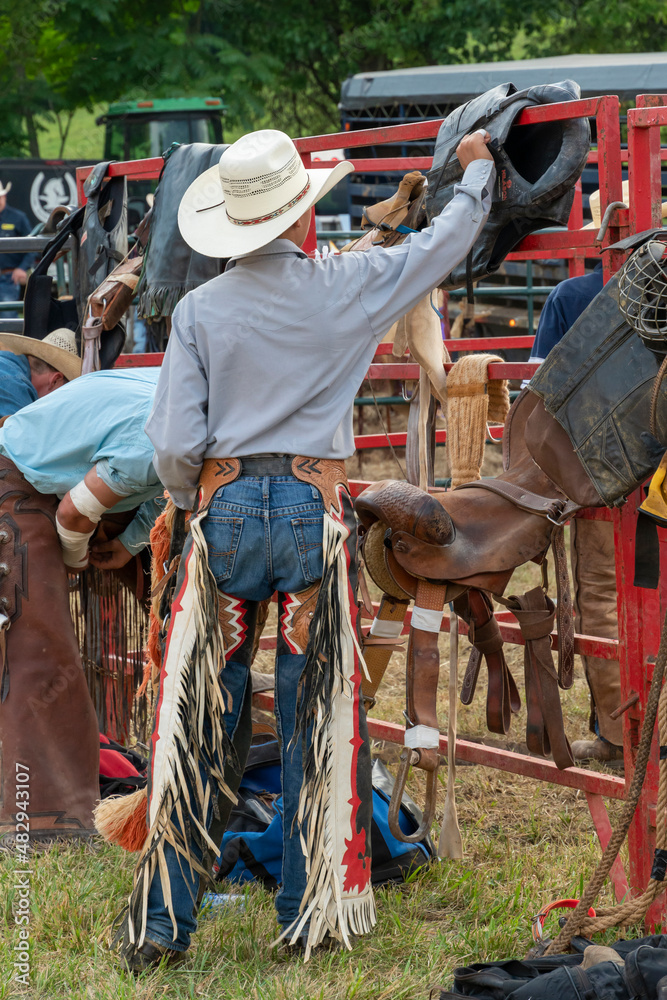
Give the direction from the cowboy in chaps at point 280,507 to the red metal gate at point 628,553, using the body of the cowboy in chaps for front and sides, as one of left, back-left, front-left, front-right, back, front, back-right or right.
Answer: right

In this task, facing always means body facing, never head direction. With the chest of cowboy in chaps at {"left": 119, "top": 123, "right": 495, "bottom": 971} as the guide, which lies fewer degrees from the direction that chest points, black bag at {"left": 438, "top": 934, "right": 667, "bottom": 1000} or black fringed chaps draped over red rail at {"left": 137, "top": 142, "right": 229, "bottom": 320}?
the black fringed chaps draped over red rail

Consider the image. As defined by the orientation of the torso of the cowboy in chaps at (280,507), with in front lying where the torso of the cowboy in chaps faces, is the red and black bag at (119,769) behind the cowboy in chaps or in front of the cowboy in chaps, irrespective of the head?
in front

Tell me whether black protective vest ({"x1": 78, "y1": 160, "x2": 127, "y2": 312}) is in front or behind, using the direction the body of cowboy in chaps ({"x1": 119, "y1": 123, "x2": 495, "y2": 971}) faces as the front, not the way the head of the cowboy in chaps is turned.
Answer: in front

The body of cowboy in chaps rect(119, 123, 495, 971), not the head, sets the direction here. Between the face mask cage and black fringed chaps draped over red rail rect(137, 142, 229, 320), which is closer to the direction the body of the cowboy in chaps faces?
the black fringed chaps draped over red rail

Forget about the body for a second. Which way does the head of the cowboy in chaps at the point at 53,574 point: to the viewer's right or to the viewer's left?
to the viewer's left

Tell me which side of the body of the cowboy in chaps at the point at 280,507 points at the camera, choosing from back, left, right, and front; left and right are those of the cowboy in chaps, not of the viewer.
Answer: back

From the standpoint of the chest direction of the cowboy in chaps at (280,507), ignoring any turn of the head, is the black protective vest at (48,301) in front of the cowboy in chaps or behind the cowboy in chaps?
in front

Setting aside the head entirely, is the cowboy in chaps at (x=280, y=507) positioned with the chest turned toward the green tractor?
yes
